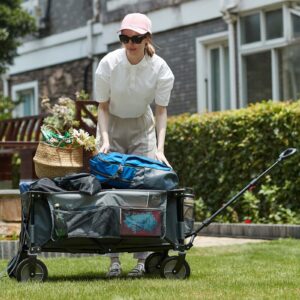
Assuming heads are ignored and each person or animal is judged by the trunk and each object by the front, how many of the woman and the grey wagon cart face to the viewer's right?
1

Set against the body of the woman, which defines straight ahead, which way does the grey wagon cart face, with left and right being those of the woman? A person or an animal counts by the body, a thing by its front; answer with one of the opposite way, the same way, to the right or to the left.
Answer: to the left

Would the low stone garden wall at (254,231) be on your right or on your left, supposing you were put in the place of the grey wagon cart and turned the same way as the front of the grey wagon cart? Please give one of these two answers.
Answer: on your left

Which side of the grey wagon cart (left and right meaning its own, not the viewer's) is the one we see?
right

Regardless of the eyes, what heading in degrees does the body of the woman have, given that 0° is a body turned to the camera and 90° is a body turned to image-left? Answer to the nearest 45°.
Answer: approximately 0°

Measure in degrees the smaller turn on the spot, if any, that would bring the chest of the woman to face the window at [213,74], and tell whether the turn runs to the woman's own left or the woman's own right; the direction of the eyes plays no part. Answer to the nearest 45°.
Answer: approximately 180°

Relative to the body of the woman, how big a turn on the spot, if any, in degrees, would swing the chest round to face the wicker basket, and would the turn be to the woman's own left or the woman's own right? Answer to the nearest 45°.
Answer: approximately 90° to the woman's own right

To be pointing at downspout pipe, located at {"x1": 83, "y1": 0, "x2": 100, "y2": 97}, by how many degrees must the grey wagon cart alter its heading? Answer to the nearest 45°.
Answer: approximately 90° to its left

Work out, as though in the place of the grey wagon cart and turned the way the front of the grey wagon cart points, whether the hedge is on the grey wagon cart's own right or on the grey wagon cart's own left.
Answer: on the grey wagon cart's own left

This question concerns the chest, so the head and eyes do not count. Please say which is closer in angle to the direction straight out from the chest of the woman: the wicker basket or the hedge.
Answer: the wicker basket
